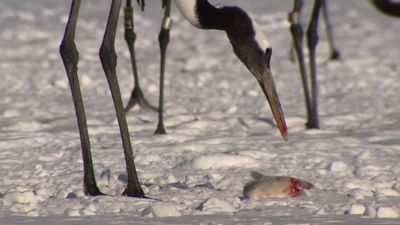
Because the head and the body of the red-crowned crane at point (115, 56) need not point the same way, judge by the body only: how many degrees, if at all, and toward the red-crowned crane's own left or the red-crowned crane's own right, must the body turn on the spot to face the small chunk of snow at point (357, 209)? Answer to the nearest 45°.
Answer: approximately 45° to the red-crowned crane's own right

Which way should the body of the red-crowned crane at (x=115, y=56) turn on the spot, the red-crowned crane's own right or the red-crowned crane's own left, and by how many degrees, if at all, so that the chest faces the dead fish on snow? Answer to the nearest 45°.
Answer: approximately 45° to the red-crowned crane's own right

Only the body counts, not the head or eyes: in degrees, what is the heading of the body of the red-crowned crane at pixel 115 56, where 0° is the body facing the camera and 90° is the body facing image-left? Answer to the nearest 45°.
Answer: approximately 270°
